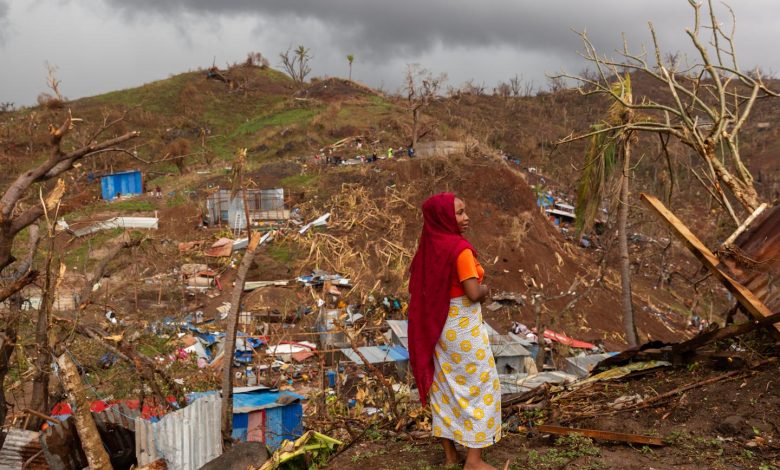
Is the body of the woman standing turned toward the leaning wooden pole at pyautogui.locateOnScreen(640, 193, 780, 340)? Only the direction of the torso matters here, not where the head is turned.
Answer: yes

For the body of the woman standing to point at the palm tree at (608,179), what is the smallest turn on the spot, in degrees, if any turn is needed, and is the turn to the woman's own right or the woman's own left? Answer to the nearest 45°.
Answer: approximately 45° to the woman's own left

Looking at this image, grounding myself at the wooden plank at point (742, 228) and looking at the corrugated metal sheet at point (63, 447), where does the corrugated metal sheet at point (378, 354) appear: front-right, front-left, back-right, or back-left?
front-right

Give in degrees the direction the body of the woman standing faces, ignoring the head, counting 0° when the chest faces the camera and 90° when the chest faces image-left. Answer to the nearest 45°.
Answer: approximately 225°

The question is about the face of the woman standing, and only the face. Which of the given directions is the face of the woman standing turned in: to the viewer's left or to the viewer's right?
to the viewer's right

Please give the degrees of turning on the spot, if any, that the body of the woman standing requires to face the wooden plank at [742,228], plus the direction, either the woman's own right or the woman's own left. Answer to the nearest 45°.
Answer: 0° — they already face it

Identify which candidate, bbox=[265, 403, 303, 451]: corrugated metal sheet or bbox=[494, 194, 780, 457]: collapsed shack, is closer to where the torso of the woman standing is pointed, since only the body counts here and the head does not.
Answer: the collapsed shack

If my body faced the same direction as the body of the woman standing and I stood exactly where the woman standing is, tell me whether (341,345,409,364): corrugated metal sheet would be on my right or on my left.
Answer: on my left

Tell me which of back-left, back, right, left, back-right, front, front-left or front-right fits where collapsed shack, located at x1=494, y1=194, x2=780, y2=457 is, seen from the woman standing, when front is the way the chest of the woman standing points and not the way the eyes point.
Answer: front

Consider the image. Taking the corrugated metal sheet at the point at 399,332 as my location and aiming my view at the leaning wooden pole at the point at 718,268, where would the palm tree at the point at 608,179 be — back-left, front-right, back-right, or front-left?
front-left

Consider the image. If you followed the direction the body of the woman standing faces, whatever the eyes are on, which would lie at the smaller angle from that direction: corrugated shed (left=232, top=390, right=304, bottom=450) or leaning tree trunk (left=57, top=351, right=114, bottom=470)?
the corrugated shed
